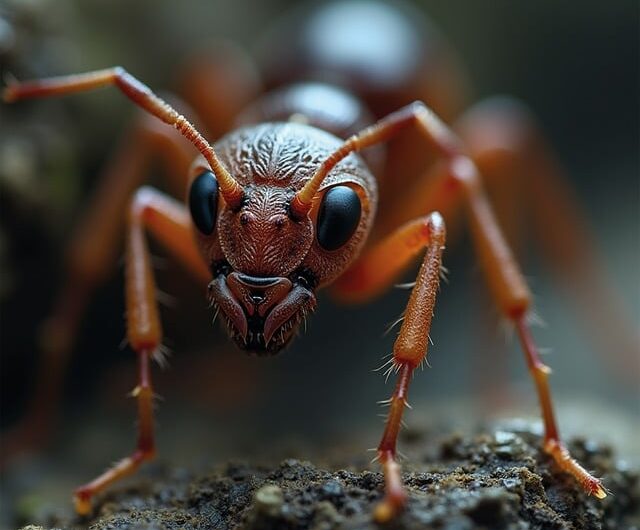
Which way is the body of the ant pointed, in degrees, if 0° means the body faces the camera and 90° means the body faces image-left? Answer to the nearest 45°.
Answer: approximately 0°
